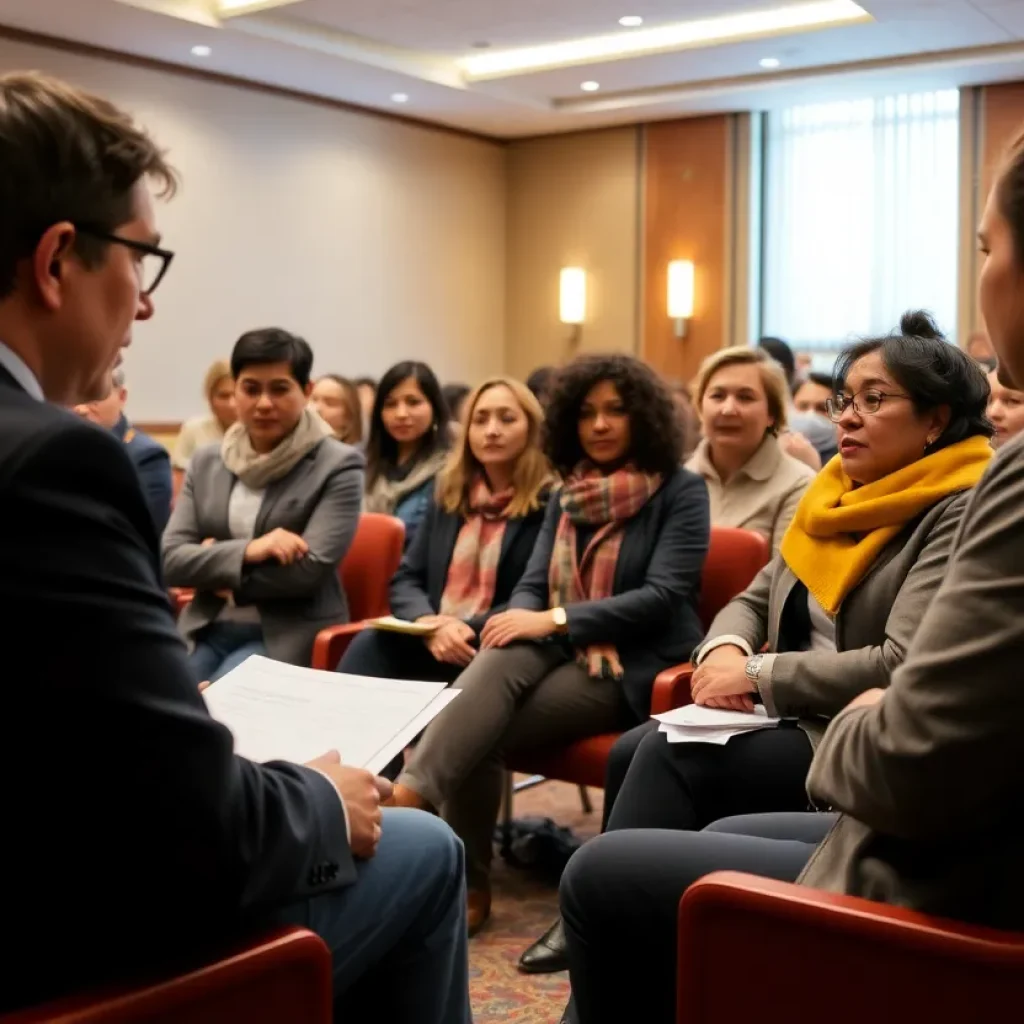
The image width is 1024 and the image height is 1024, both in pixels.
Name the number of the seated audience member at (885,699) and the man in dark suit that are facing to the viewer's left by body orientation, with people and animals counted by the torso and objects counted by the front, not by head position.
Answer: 1

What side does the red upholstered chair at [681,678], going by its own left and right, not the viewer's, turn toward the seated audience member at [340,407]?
right

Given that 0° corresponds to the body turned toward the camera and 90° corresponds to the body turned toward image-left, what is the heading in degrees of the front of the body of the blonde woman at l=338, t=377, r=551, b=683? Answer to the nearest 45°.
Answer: approximately 45°

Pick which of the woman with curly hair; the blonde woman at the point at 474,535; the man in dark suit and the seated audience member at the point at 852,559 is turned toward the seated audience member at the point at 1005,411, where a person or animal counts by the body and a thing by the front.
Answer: the man in dark suit

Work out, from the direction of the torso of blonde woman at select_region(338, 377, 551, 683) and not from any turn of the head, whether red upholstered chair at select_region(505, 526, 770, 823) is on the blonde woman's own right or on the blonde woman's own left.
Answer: on the blonde woman's own left

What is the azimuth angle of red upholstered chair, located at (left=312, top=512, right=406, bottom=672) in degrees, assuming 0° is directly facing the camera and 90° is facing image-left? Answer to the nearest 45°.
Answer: approximately 45°

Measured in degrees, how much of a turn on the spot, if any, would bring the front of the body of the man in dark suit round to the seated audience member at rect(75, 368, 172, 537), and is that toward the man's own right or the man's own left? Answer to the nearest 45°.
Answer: approximately 45° to the man's own left

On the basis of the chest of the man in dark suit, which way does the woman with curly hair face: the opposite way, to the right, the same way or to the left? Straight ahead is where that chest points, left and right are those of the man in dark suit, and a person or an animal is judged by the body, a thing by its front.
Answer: the opposite way

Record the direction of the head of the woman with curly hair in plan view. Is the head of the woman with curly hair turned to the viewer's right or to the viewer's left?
to the viewer's left

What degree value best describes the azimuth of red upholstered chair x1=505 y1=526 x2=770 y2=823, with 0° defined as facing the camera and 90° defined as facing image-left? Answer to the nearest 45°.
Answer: approximately 45°

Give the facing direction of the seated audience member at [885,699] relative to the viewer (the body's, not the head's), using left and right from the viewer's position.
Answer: facing to the left of the viewer

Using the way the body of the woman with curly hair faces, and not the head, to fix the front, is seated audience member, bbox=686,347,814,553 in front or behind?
behind

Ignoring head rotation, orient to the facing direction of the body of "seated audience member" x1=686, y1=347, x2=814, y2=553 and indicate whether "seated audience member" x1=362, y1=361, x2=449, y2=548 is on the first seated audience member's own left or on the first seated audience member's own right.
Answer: on the first seated audience member's own right

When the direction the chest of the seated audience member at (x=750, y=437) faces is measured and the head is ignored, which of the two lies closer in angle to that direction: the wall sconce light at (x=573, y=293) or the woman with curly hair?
the woman with curly hair
